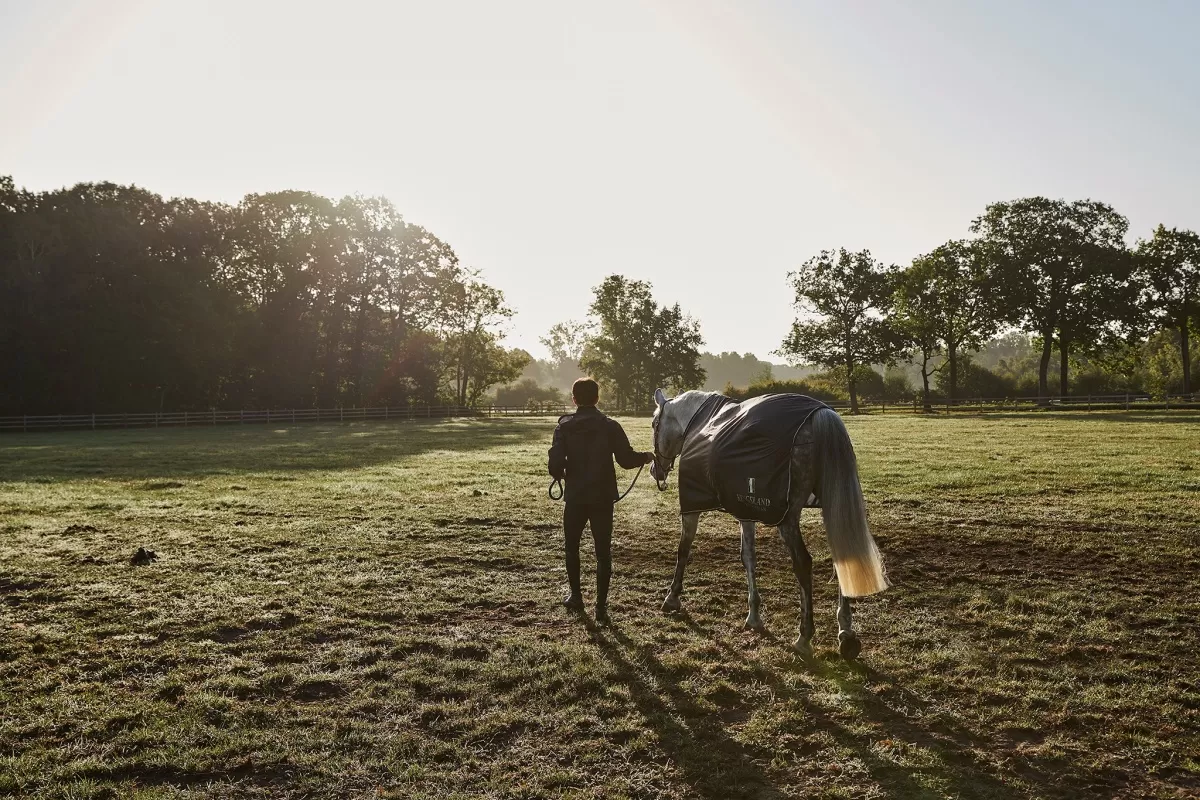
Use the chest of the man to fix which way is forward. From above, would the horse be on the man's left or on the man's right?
on the man's right

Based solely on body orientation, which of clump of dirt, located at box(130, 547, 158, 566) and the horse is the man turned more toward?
the clump of dirt

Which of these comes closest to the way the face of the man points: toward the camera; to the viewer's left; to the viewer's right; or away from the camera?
away from the camera

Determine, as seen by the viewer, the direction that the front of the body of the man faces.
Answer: away from the camera

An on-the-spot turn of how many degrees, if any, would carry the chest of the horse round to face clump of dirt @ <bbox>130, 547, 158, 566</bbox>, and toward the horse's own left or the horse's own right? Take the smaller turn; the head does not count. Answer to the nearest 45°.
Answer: approximately 45° to the horse's own left

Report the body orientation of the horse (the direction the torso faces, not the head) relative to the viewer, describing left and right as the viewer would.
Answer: facing away from the viewer and to the left of the viewer

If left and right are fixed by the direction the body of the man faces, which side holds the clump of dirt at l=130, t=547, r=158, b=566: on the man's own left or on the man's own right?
on the man's own left
